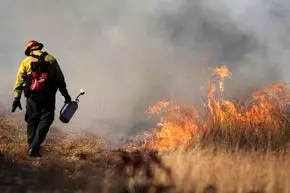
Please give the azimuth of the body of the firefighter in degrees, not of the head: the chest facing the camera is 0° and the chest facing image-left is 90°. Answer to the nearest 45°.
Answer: approximately 180°
